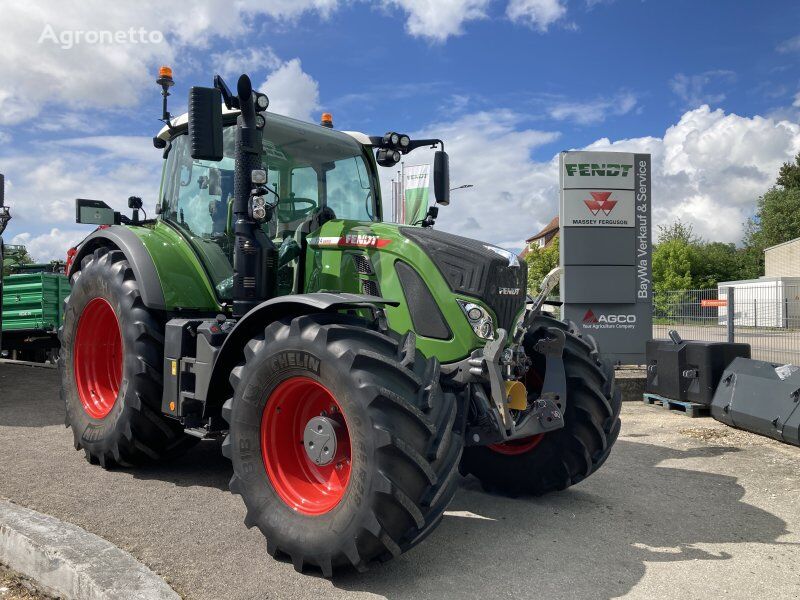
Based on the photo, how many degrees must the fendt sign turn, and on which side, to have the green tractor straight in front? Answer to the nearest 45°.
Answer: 0° — it already faces it

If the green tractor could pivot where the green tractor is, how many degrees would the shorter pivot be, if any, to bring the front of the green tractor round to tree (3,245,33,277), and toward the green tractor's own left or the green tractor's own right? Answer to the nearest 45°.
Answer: approximately 180°

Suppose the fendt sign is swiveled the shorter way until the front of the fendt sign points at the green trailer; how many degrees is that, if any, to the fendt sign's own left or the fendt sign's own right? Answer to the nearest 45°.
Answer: approximately 90° to the fendt sign's own right

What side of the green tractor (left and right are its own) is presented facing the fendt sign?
left

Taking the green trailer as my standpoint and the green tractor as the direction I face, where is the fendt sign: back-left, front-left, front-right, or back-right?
front-left

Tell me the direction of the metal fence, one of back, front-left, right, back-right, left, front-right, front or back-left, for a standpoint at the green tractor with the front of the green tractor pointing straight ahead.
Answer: left

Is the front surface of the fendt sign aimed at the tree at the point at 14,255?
no

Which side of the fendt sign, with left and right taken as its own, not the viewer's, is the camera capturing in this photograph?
front

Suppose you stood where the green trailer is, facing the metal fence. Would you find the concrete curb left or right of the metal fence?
right

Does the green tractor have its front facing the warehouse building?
no

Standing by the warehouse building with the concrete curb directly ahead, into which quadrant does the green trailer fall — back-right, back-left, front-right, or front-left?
front-right

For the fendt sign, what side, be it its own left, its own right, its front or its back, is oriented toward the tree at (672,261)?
back

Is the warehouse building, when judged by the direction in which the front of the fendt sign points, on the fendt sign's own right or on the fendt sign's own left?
on the fendt sign's own left

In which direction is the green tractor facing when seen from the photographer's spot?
facing the viewer and to the right of the viewer

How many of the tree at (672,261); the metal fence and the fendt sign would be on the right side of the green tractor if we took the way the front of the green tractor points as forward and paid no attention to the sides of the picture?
0

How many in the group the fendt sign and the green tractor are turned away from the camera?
0
